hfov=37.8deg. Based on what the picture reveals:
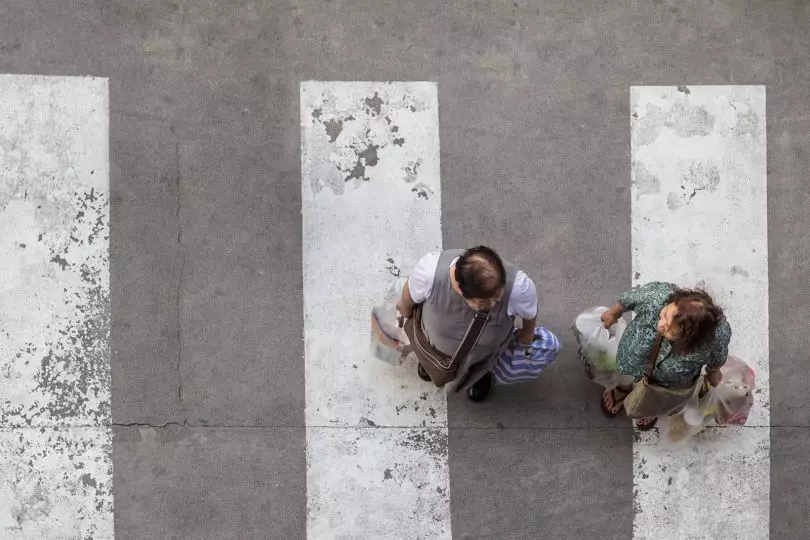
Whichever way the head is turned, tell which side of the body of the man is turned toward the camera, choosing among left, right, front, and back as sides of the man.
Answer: front

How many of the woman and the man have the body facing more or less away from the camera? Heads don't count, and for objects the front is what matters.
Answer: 0

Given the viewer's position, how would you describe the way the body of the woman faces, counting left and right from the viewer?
facing the viewer and to the left of the viewer

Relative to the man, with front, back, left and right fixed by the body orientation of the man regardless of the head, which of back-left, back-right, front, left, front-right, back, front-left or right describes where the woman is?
left
